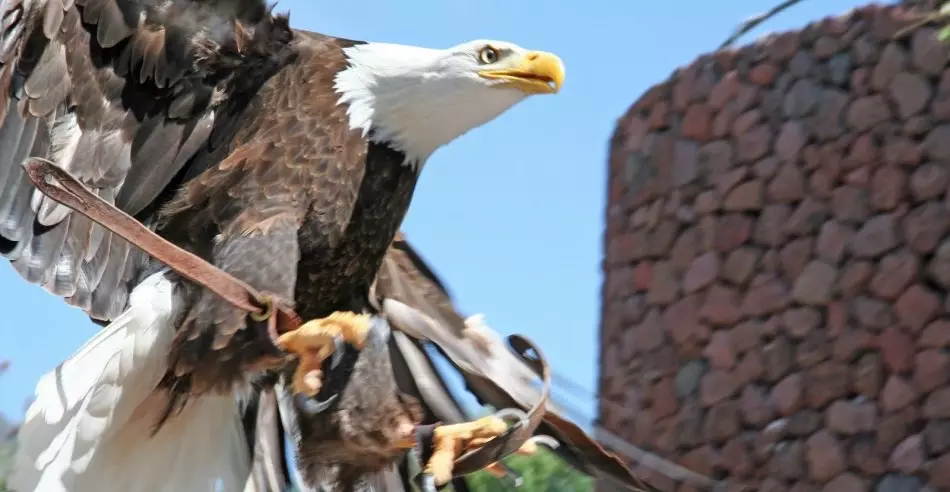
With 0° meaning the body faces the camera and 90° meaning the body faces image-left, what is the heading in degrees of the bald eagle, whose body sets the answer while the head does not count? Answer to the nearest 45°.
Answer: approximately 270°
